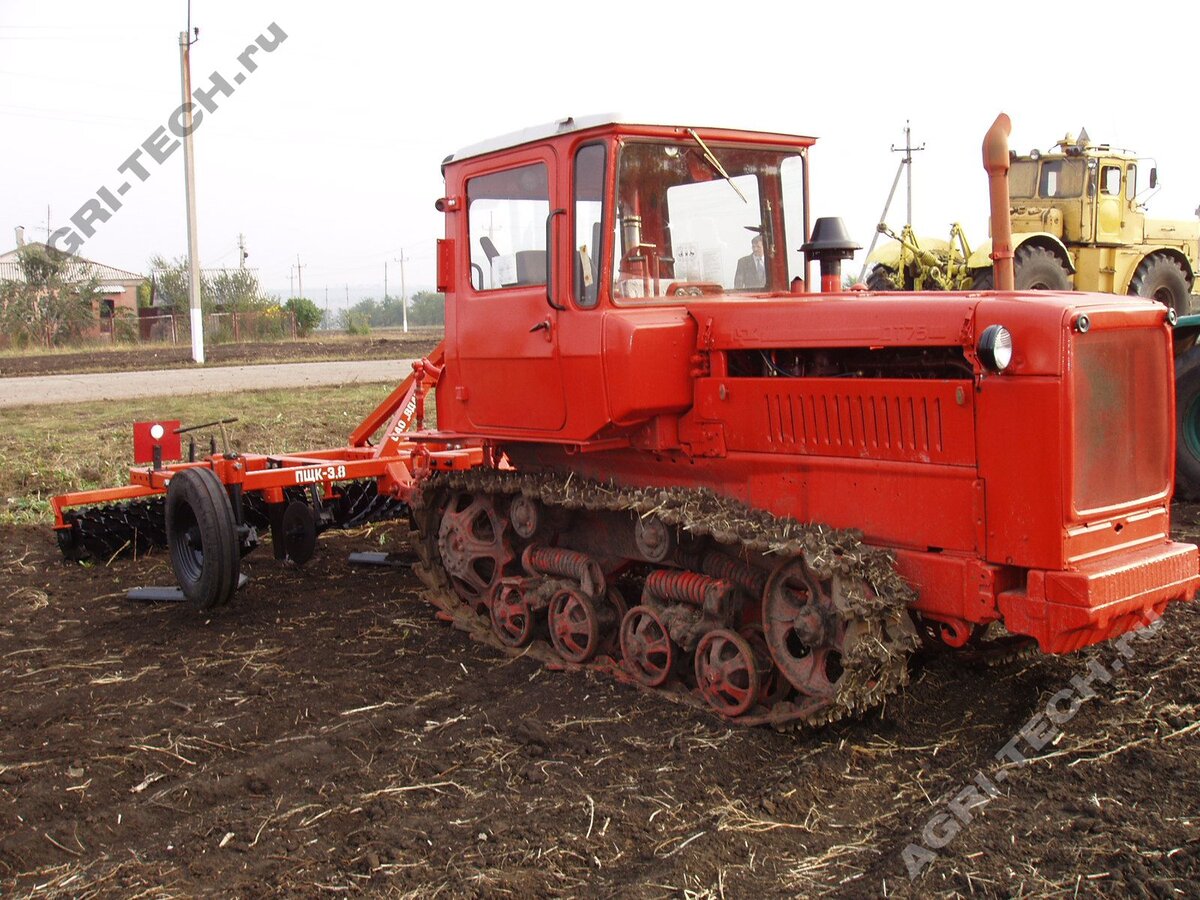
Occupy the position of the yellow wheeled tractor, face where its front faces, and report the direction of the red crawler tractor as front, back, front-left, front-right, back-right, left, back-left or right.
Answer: back-right

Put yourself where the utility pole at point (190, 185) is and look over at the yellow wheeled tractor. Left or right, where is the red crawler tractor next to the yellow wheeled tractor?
right

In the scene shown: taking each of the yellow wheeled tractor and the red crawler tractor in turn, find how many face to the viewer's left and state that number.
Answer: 0

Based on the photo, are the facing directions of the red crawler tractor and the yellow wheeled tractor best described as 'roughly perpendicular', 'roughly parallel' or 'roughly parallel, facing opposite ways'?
roughly perpendicular

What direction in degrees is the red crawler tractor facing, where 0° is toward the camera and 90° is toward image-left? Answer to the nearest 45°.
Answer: approximately 315°

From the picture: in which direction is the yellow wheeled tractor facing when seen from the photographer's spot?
facing away from the viewer and to the right of the viewer
